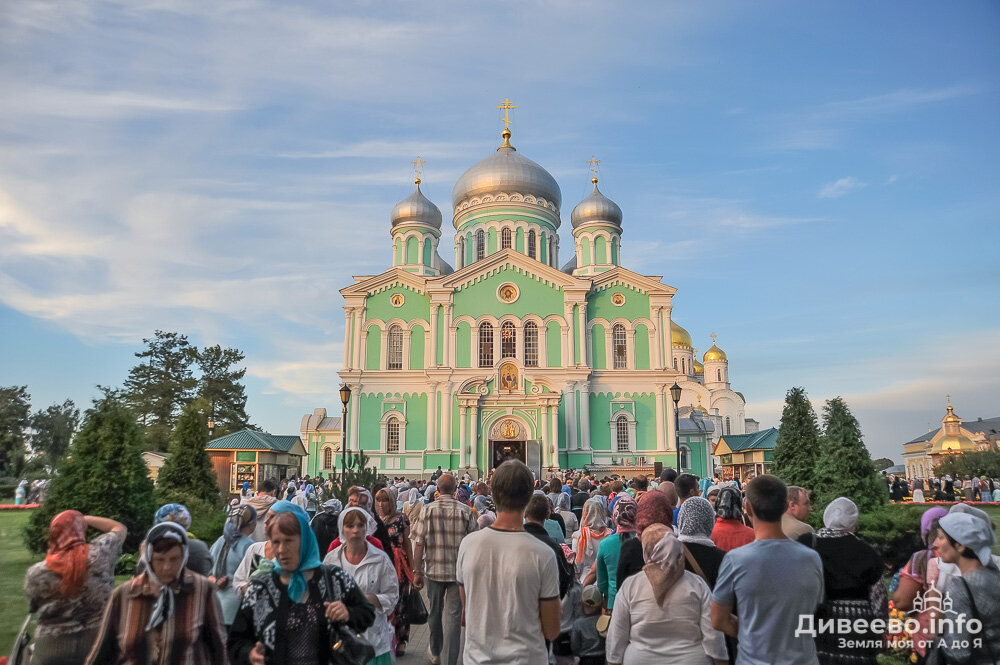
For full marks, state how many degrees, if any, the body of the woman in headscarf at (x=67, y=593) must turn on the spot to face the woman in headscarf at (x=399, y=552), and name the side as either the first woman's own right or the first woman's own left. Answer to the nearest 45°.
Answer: approximately 45° to the first woman's own right

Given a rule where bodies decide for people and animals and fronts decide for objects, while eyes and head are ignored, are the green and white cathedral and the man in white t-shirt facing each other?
yes

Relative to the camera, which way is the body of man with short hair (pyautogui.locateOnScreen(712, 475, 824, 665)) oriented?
away from the camera

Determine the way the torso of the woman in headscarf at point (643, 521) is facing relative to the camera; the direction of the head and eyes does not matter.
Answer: away from the camera

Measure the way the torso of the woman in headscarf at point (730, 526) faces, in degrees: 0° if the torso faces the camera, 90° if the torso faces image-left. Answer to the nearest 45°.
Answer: approximately 180°

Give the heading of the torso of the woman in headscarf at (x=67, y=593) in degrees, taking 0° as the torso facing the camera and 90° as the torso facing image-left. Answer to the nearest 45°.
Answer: approximately 180°

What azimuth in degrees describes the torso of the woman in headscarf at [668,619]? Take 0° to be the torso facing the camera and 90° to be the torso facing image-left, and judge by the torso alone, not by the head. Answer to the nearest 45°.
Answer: approximately 180°

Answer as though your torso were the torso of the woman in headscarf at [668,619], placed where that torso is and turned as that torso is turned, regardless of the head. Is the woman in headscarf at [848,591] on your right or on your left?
on your right

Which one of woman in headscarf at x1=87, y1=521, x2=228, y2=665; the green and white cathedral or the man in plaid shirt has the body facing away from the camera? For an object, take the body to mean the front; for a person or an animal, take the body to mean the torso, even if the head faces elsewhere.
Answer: the man in plaid shirt
